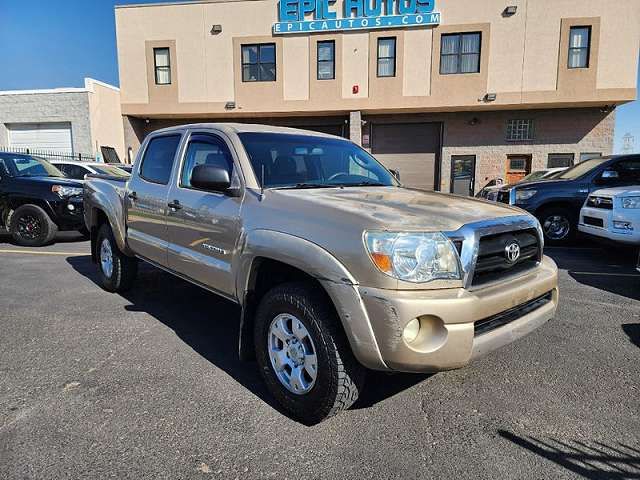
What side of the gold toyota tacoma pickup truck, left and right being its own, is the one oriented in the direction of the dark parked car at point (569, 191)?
left

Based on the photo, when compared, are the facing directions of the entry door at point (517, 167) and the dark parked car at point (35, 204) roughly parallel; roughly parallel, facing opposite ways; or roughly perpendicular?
roughly perpendicular

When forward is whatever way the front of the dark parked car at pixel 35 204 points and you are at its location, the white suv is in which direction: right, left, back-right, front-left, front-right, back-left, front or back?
front

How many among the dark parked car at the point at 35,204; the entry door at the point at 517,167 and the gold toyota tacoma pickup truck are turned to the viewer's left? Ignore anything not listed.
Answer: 0

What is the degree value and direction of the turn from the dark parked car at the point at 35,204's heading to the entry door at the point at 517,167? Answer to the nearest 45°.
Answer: approximately 45° to its left

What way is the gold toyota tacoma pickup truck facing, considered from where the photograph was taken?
facing the viewer and to the right of the viewer

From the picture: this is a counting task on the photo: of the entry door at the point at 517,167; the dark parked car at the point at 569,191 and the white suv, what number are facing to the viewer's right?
0

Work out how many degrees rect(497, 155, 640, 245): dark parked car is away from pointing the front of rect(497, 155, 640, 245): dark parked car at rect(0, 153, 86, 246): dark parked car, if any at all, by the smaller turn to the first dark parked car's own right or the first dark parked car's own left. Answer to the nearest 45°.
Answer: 0° — it already faces it

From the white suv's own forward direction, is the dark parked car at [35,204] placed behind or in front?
in front

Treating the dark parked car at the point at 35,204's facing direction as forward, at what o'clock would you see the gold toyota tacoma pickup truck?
The gold toyota tacoma pickup truck is roughly at 1 o'clock from the dark parked car.

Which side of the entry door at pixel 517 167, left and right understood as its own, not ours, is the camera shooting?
front

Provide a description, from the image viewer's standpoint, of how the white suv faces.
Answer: facing the viewer and to the left of the viewer
